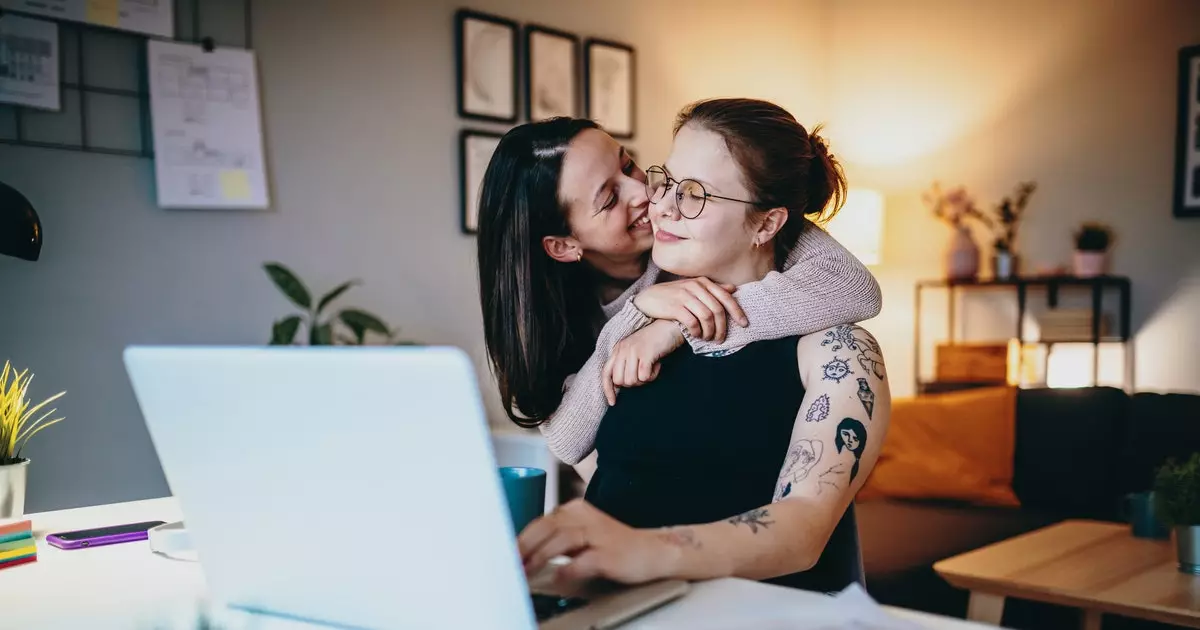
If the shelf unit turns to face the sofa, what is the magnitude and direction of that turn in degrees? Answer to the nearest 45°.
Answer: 0° — it already faces it

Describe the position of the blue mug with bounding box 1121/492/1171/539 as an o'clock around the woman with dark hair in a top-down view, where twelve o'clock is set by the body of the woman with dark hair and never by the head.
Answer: The blue mug is roughly at 9 o'clock from the woman with dark hair.

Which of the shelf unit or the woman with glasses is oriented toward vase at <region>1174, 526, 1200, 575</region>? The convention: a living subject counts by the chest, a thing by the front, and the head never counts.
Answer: the shelf unit

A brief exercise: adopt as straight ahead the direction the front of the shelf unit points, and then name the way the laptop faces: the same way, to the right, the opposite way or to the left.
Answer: the opposite way

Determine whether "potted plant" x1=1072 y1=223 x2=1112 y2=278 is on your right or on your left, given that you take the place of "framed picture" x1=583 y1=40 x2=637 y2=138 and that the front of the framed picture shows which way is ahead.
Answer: on your left

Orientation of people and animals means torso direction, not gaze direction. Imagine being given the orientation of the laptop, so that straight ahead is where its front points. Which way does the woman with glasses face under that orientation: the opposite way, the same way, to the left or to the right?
the opposite way

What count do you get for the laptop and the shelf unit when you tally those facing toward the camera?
1

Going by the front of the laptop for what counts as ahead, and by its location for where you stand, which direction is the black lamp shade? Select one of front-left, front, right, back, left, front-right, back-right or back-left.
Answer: left

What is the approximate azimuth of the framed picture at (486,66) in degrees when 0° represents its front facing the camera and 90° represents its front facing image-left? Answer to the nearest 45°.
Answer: approximately 315°

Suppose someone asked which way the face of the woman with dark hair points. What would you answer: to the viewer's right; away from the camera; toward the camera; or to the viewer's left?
to the viewer's right

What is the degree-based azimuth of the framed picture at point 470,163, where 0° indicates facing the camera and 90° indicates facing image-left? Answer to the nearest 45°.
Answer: approximately 315°

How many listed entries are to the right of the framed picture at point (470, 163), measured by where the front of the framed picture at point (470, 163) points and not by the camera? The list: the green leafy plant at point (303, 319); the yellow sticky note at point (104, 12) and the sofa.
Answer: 2
